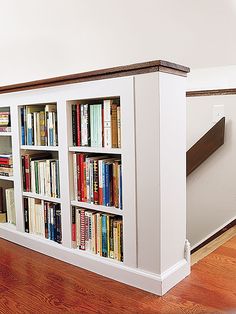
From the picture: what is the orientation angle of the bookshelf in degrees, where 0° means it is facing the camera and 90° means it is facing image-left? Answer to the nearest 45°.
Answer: approximately 45°

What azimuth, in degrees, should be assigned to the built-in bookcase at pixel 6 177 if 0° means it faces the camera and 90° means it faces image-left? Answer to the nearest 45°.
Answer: approximately 45°
